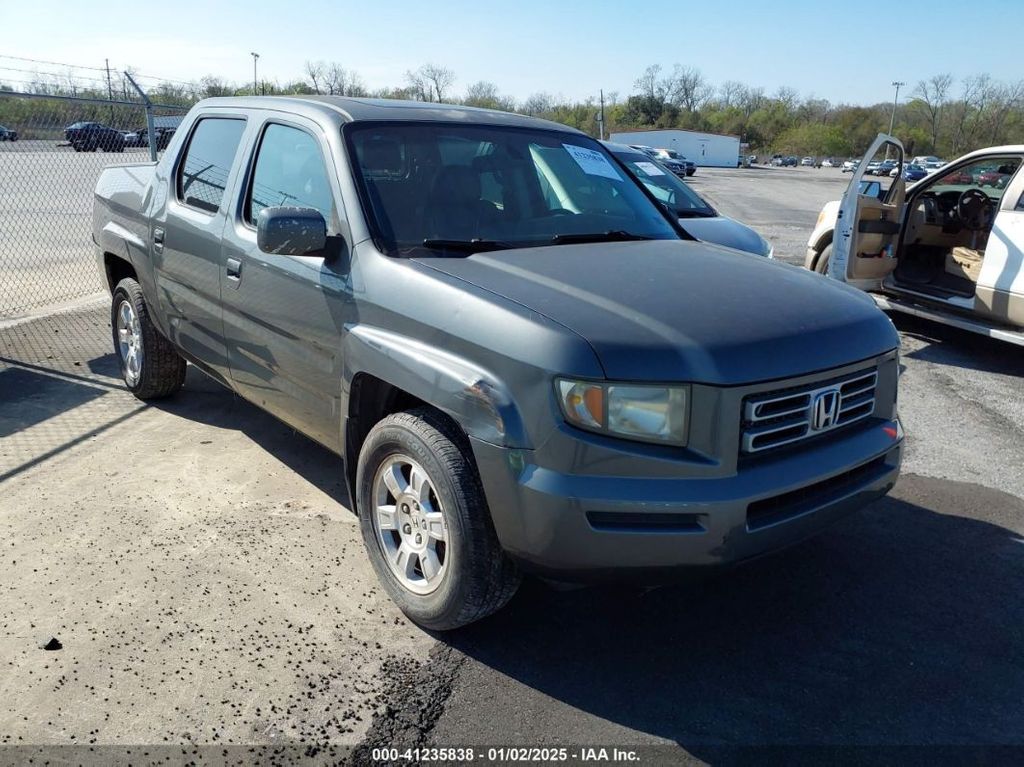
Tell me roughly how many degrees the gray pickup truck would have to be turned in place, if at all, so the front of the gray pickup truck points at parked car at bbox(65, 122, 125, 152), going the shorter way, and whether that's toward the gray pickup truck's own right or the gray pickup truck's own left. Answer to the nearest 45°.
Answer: approximately 180°

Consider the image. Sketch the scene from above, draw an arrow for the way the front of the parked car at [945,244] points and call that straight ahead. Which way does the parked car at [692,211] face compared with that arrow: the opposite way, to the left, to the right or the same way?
the opposite way

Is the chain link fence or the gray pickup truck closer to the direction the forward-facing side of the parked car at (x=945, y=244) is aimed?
the chain link fence

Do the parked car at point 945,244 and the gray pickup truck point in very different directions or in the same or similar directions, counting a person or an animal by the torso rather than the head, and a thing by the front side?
very different directions

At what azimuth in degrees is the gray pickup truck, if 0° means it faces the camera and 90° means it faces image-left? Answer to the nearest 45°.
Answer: approximately 315°

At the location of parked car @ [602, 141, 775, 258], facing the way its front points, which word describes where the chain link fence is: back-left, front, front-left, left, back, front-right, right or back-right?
back-right

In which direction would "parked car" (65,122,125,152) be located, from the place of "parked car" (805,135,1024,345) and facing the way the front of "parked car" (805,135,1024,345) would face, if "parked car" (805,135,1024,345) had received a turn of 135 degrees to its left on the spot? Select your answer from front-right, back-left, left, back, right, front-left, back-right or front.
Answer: right

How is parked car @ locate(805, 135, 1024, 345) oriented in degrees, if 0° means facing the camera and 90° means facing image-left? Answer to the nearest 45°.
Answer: approximately 135°

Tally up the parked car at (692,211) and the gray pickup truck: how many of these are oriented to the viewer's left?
0

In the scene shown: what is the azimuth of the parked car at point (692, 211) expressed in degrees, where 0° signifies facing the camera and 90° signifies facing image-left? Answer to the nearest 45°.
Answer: approximately 315°

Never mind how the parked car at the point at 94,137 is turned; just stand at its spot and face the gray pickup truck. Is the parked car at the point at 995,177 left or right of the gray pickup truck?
left

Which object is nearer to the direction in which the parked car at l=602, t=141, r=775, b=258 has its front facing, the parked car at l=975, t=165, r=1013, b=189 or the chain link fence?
the parked car

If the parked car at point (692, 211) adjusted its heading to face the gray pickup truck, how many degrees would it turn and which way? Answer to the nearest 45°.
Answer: approximately 45° to its right
